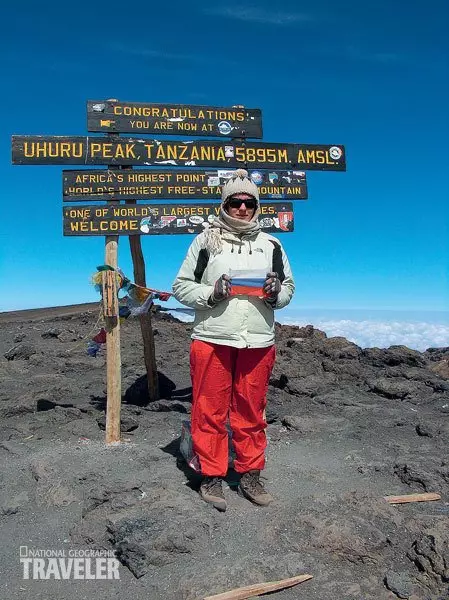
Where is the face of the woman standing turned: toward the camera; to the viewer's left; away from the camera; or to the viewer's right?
toward the camera

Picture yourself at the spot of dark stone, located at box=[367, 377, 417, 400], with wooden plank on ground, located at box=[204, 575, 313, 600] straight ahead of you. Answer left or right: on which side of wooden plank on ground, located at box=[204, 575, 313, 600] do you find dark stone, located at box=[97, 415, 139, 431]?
right

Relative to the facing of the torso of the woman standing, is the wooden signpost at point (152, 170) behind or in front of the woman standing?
behind

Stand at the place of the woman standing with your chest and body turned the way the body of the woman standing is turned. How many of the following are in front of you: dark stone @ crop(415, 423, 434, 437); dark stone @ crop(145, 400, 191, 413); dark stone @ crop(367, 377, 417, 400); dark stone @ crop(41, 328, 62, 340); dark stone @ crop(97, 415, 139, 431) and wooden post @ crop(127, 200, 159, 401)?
0

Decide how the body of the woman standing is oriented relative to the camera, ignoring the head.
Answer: toward the camera

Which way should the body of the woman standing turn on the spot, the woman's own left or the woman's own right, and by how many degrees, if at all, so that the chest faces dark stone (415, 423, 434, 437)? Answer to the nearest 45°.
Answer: approximately 135° to the woman's own left

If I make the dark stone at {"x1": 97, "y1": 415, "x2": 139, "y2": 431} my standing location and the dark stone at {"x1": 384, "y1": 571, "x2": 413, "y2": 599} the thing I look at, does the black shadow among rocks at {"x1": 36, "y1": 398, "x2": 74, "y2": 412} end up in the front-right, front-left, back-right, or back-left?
back-right

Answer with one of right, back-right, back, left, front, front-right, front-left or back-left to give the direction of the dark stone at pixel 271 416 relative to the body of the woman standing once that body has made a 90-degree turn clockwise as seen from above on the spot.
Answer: right

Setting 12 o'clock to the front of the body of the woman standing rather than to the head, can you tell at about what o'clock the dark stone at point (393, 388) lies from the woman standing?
The dark stone is roughly at 7 o'clock from the woman standing.

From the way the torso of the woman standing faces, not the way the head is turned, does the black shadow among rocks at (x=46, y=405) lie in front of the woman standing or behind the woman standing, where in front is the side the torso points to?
behind

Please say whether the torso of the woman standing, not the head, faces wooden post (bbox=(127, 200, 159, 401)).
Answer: no

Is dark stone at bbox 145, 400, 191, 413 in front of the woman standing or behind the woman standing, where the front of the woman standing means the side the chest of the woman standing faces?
behind

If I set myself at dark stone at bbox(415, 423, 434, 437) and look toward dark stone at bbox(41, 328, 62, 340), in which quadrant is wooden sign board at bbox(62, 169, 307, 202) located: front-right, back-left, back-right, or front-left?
front-left

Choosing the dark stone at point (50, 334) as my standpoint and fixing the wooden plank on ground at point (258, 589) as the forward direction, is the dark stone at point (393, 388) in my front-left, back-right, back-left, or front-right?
front-left

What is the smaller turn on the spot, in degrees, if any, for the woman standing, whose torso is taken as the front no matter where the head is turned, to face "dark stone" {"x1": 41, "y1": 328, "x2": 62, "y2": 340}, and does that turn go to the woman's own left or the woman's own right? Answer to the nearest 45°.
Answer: approximately 135° to the woman's own right

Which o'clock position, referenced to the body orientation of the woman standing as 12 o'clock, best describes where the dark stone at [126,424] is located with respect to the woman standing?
The dark stone is roughly at 5 o'clock from the woman standing.

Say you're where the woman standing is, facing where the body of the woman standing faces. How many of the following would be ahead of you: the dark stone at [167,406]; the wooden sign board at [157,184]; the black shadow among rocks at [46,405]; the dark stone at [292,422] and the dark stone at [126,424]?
0

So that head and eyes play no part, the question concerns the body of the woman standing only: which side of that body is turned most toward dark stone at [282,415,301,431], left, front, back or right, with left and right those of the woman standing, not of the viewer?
back
